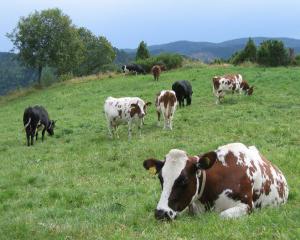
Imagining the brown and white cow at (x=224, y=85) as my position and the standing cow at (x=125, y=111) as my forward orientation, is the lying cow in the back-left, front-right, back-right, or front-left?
front-left

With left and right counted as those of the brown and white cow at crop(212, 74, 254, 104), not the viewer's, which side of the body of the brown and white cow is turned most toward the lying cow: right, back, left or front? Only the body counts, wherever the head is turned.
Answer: right

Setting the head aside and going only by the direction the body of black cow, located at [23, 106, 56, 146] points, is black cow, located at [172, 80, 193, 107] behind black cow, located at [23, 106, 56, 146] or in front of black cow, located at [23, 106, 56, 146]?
in front

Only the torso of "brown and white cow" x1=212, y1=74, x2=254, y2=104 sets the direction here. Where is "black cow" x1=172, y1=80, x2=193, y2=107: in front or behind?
behind

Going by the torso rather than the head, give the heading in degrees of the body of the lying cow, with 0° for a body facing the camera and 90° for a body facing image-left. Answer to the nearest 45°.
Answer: approximately 45°

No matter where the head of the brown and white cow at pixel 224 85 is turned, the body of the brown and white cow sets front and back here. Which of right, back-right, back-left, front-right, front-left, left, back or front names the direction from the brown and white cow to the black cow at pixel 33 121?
back-right

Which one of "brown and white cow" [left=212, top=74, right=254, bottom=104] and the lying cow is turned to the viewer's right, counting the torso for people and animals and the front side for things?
the brown and white cow

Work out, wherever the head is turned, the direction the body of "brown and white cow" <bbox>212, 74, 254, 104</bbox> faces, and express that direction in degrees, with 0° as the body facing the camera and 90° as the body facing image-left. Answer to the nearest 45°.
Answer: approximately 270°

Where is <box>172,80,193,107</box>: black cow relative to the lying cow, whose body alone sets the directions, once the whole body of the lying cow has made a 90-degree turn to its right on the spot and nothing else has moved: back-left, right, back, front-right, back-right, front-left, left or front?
front-right
